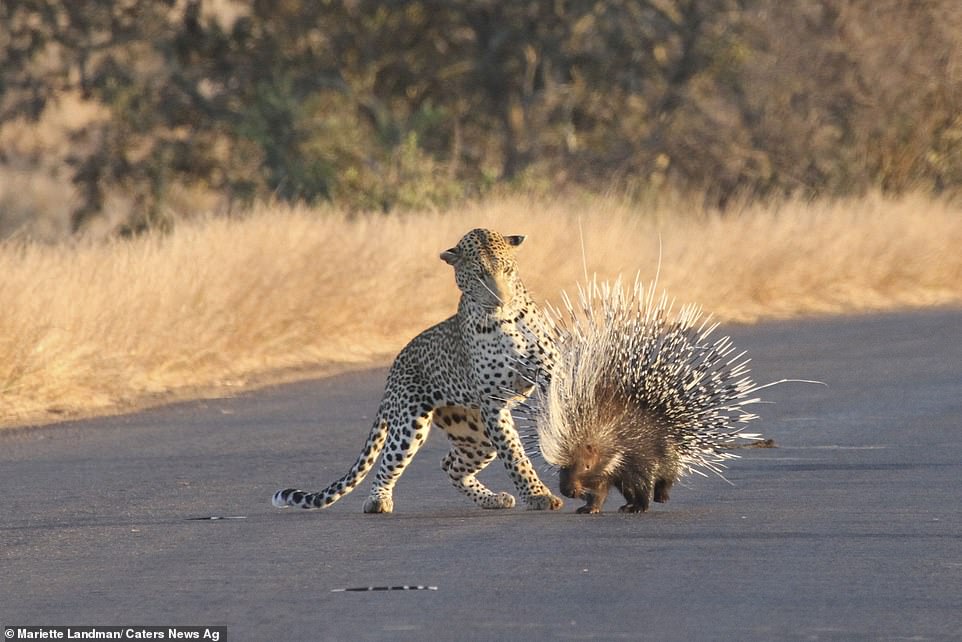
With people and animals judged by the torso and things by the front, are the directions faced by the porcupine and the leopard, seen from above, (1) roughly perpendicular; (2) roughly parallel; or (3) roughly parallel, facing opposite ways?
roughly perpendicular

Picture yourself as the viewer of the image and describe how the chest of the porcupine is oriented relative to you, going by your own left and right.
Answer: facing the viewer and to the left of the viewer

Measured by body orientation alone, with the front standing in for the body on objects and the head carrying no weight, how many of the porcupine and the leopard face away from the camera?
0

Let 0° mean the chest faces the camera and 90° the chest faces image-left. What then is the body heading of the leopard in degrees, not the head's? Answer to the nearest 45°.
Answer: approximately 315°

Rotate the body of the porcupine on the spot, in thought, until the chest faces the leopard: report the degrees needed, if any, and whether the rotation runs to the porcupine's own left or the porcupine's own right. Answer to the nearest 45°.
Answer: approximately 45° to the porcupine's own right
